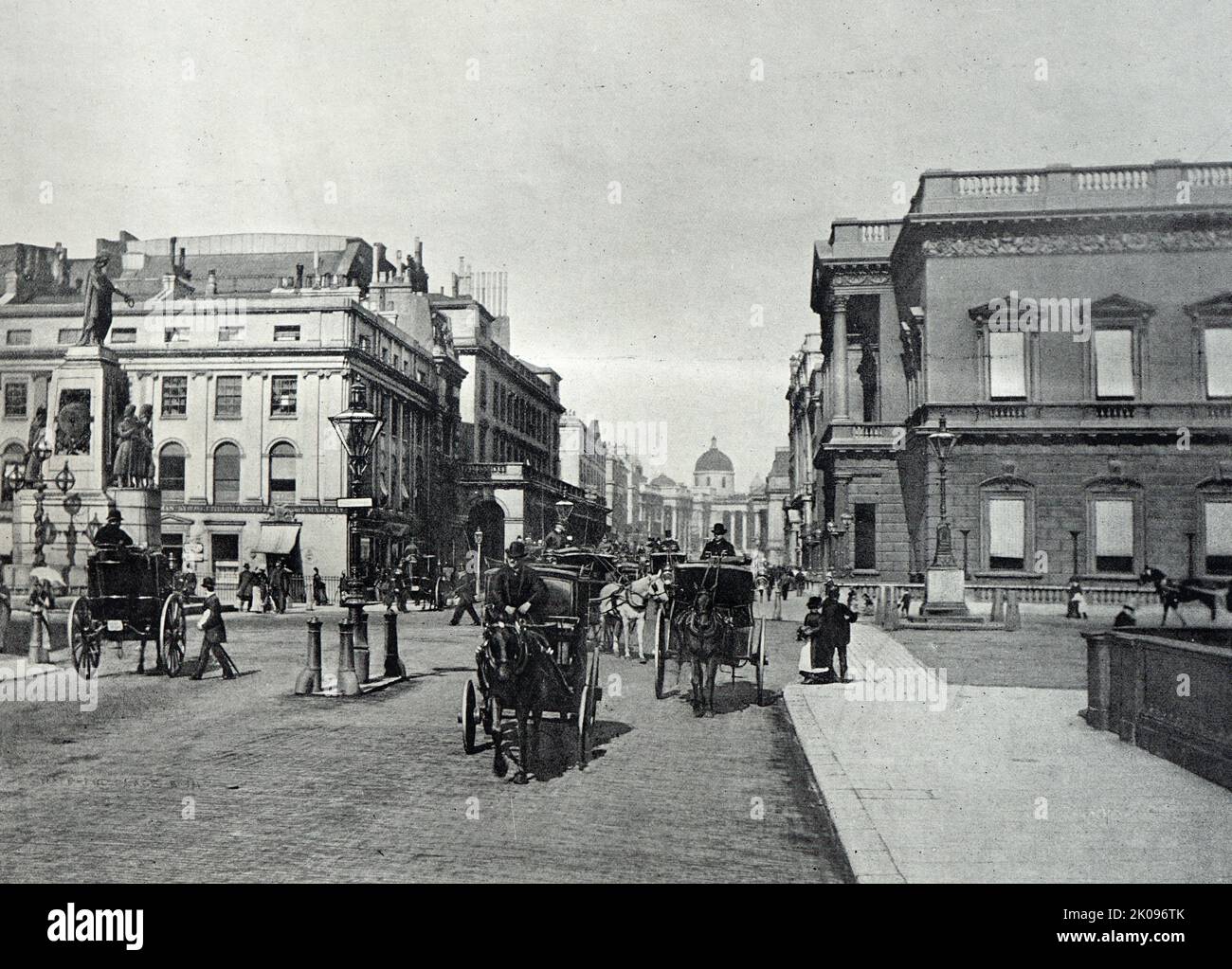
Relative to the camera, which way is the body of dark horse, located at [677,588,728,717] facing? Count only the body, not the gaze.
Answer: toward the camera

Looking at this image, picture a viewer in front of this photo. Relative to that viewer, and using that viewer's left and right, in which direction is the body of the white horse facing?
facing the viewer and to the right of the viewer

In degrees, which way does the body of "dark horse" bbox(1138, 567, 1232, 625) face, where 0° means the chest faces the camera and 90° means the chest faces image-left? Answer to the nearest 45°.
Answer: approximately 90°

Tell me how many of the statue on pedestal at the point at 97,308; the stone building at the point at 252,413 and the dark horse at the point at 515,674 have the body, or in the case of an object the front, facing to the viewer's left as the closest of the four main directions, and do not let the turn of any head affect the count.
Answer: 0

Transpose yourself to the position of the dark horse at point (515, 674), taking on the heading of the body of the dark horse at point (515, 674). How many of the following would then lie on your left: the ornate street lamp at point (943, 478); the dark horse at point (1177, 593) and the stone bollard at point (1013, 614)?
3

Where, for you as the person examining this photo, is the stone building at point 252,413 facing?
facing the viewer

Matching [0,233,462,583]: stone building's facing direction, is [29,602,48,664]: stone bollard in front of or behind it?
in front

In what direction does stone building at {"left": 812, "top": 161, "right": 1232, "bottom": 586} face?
to the viewer's left

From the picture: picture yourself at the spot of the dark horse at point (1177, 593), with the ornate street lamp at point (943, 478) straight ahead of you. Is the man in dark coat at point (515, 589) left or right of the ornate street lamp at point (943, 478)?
left

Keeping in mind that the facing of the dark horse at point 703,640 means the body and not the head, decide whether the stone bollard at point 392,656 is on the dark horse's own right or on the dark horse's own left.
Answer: on the dark horse's own right

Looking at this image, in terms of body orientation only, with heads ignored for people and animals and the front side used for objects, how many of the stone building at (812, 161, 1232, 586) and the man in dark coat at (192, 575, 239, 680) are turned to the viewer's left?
2

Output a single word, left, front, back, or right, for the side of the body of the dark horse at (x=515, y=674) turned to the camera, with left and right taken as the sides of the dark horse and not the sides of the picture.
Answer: front

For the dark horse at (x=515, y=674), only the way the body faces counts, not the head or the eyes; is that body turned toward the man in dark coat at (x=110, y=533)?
no
